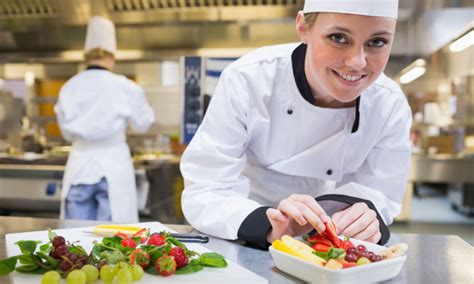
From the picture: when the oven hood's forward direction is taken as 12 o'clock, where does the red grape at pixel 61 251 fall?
The red grape is roughly at 12 o'clock from the oven hood.

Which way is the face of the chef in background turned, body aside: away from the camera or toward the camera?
away from the camera

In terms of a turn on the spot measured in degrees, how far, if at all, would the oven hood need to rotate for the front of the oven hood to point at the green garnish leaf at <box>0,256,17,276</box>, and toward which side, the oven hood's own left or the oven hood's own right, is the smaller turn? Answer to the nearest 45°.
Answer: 0° — it already faces it

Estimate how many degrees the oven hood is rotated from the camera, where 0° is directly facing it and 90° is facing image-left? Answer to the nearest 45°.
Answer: approximately 0°

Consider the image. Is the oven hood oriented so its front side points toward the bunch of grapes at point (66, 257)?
yes

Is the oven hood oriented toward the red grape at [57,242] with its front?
yes
